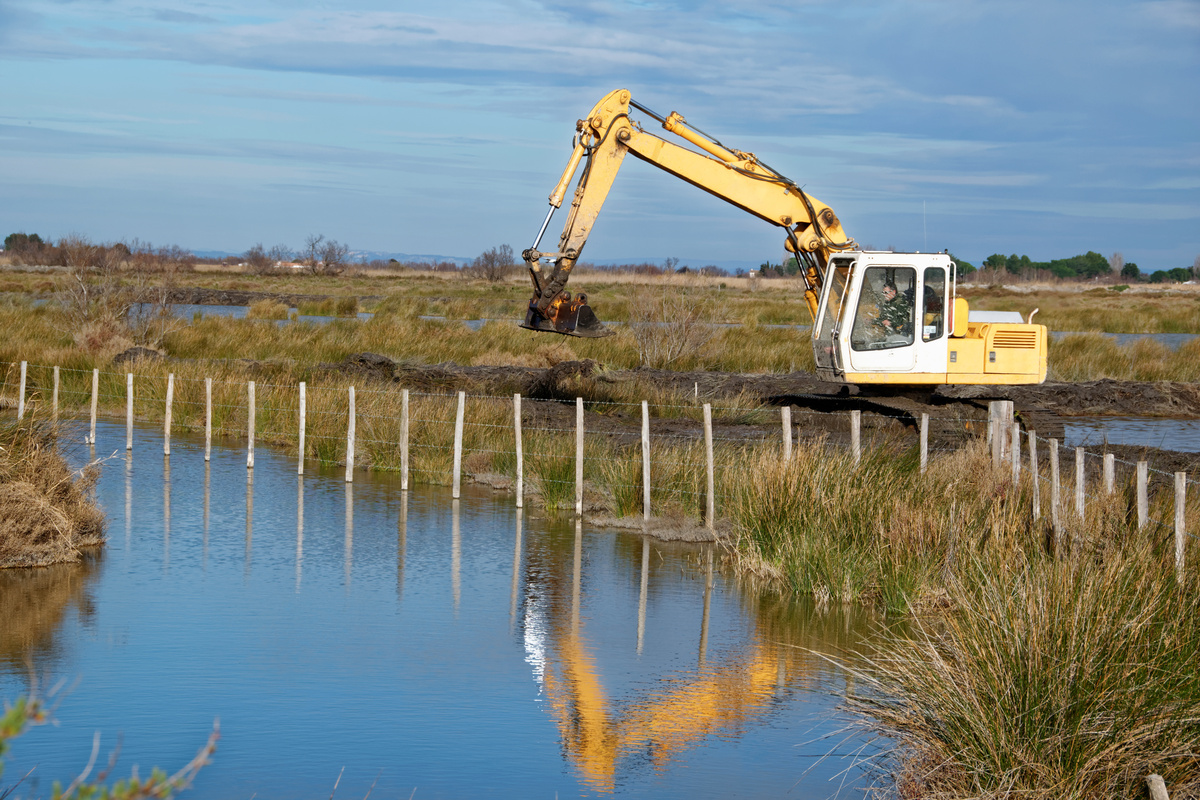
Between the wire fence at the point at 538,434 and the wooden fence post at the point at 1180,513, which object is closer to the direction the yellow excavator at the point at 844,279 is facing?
the wire fence

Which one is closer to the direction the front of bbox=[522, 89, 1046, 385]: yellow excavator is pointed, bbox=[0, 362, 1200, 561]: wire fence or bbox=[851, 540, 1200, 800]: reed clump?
the wire fence

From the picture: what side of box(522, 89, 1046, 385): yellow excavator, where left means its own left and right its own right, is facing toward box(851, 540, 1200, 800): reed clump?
left

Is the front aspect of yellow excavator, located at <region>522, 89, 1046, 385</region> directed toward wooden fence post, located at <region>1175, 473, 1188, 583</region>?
no

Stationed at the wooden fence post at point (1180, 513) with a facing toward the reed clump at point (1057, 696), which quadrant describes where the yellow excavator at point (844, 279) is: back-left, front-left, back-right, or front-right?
back-right

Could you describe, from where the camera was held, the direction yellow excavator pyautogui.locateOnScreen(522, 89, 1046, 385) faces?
facing to the left of the viewer
